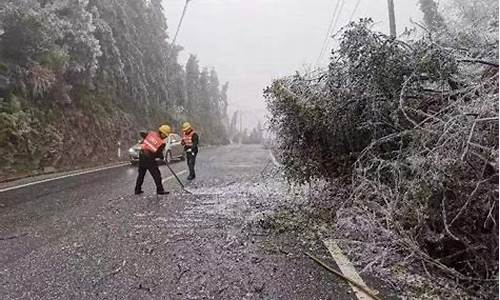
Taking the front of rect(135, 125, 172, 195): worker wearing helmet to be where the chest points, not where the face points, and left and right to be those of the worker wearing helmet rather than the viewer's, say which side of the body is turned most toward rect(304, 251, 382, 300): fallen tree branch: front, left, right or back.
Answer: right

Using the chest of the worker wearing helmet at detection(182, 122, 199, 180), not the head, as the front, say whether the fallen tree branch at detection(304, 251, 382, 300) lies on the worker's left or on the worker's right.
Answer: on the worker's left

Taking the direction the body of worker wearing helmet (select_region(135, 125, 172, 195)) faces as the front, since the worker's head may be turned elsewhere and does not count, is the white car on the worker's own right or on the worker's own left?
on the worker's own left

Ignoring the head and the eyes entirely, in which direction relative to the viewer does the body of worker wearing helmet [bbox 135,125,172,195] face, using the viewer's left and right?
facing to the right of the viewer

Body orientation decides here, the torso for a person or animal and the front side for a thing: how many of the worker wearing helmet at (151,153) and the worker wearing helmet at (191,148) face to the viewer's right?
1

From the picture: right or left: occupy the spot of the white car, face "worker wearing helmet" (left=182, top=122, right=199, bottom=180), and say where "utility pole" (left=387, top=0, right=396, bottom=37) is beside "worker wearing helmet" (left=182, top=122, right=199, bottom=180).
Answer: left

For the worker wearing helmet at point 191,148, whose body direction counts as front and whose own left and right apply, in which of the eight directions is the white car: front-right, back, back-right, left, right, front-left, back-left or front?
back-right

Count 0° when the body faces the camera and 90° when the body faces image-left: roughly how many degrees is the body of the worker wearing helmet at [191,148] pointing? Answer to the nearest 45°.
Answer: approximately 45°

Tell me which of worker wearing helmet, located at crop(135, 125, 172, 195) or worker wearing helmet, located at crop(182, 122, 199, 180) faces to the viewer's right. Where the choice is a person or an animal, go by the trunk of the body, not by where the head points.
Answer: worker wearing helmet, located at crop(135, 125, 172, 195)

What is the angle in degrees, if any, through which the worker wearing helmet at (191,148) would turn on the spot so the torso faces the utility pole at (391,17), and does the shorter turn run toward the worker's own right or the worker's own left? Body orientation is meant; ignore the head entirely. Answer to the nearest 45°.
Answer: approximately 135° to the worker's own left
